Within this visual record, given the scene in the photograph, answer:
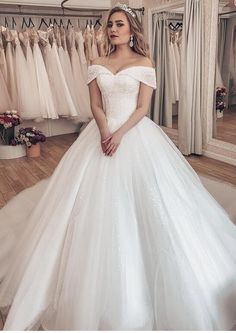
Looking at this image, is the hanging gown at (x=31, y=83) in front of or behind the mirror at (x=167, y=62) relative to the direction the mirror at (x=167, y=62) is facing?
in front

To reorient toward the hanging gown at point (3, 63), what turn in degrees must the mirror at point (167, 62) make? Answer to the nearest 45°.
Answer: approximately 45° to its right

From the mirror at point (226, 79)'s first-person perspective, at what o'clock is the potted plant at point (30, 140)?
The potted plant is roughly at 1 o'clock from the mirror.

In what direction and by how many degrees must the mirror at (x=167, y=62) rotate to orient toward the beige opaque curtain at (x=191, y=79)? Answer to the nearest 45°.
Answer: approximately 45° to its left

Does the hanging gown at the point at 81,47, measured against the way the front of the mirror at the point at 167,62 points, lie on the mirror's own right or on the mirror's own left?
on the mirror's own right

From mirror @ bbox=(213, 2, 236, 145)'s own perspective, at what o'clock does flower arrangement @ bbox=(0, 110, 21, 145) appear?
The flower arrangement is roughly at 1 o'clock from the mirror.

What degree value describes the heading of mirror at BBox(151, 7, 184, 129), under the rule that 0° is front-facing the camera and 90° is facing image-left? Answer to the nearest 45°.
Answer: approximately 45°

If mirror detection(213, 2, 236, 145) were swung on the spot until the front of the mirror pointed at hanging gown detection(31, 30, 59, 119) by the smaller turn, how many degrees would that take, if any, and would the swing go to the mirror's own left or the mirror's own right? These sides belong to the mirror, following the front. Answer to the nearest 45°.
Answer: approximately 45° to the mirror's own right

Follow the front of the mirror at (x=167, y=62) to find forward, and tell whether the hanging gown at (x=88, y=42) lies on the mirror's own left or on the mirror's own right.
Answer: on the mirror's own right

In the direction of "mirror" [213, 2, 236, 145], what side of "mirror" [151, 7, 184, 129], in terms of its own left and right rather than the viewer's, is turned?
left

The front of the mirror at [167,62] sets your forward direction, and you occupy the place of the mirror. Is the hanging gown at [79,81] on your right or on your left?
on your right

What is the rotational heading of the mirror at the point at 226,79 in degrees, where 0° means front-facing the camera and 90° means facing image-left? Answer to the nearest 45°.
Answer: approximately 45°

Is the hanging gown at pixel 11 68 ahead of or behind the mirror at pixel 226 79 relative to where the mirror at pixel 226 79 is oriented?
ahead
